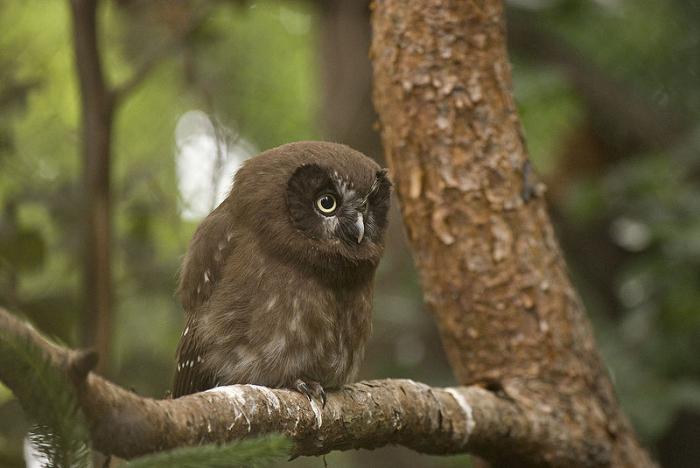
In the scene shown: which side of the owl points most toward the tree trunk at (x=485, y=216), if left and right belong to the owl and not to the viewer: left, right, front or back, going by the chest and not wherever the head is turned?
left

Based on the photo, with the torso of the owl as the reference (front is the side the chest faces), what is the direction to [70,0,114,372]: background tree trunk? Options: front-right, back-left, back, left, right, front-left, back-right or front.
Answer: back

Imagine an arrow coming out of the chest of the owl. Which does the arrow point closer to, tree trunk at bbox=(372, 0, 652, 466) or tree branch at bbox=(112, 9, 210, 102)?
the tree trunk

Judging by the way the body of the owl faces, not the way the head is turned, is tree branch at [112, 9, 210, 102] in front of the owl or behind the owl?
behind

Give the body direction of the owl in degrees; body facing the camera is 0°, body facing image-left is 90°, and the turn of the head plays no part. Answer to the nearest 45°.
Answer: approximately 315°

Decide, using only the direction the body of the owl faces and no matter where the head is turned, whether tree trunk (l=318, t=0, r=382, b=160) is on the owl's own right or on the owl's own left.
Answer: on the owl's own left
